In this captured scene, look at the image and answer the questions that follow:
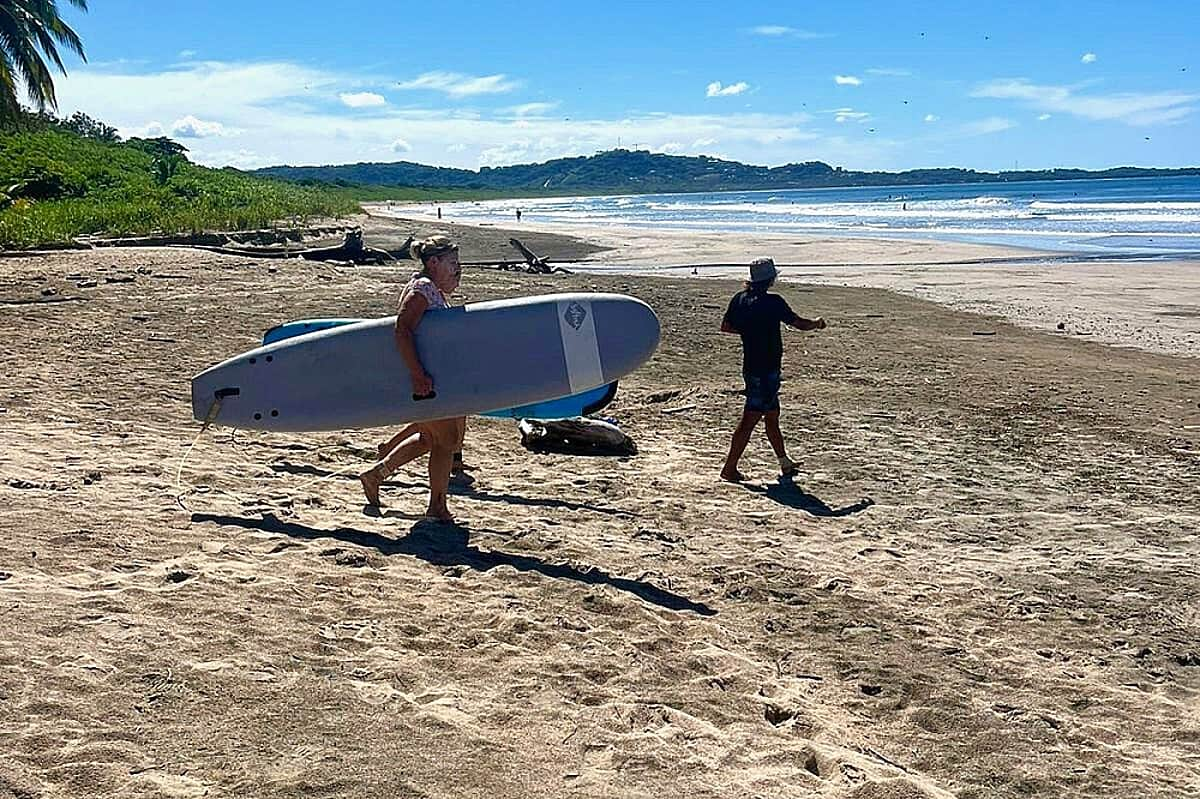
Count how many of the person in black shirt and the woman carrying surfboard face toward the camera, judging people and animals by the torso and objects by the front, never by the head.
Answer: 0

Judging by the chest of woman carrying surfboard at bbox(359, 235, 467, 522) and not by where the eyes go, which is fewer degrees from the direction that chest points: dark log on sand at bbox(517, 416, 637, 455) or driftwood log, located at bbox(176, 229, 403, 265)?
the dark log on sand

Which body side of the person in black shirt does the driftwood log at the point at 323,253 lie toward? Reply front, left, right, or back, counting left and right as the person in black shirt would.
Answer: left

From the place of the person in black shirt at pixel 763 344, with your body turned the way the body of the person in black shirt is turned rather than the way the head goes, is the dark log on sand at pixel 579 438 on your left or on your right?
on your left

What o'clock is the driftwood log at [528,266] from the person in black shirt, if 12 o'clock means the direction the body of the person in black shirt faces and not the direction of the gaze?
The driftwood log is roughly at 10 o'clock from the person in black shirt.

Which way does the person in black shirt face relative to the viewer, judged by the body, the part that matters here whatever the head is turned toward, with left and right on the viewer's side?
facing away from the viewer and to the right of the viewer

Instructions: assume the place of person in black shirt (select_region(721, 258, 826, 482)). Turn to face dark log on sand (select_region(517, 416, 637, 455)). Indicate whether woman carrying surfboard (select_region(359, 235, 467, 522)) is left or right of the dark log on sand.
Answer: left

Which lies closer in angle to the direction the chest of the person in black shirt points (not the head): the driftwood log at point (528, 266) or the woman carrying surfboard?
the driftwood log
